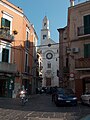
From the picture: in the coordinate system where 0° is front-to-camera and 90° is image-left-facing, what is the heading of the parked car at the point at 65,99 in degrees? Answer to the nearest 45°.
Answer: approximately 315°
